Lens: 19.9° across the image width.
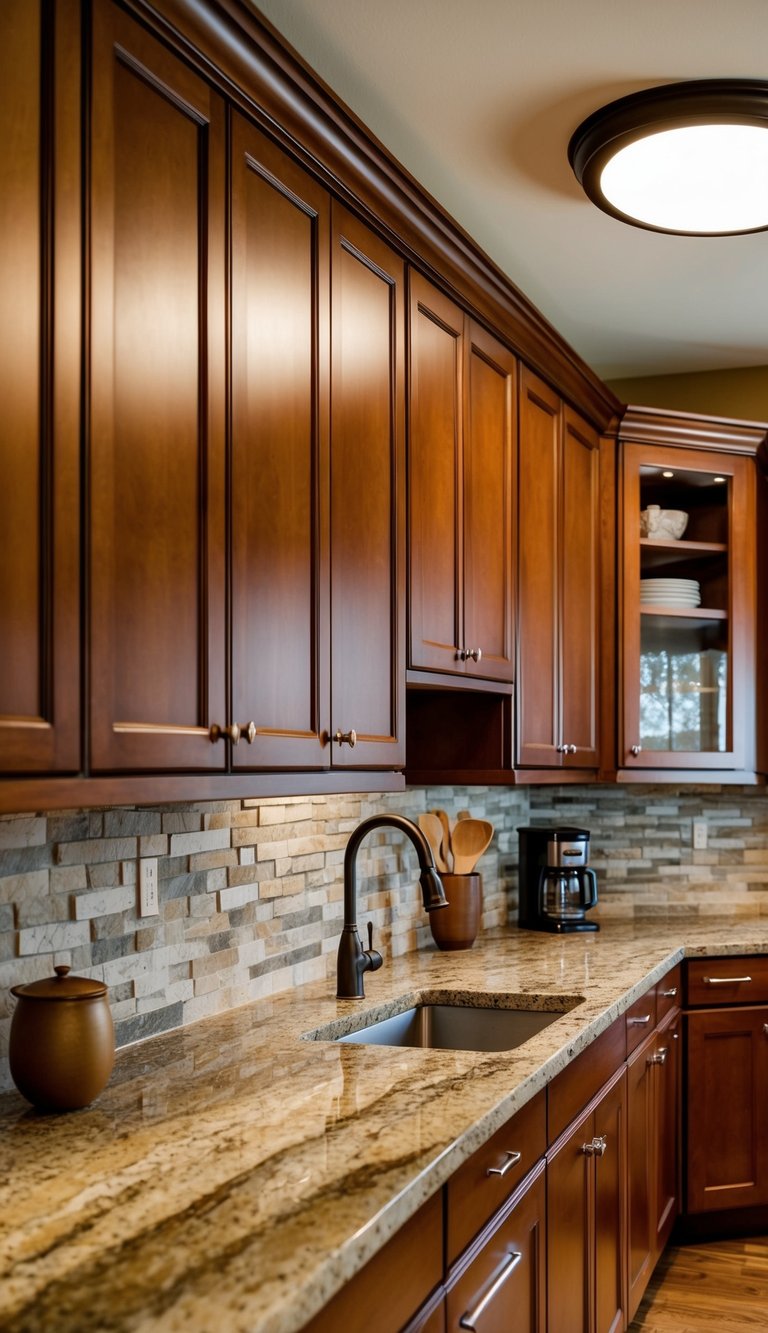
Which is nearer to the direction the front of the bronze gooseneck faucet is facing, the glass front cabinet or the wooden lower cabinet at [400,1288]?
the wooden lower cabinet

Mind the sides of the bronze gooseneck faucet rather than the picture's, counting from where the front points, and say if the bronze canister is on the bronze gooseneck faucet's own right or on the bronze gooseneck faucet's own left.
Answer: on the bronze gooseneck faucet's own right

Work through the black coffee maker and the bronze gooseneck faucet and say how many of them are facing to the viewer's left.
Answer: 0

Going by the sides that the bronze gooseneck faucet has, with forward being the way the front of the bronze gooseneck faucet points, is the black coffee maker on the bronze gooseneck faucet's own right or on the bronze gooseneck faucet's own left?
on the bronze gooseneck faucet's own left

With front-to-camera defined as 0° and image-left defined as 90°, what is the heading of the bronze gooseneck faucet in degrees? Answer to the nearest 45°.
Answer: approximately 315°

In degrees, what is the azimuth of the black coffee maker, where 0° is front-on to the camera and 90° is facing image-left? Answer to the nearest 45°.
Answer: approximately 315°

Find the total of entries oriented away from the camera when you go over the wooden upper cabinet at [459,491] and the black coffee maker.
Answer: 0

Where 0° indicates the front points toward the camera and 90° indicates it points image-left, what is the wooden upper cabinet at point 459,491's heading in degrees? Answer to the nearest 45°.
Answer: approximately 315°

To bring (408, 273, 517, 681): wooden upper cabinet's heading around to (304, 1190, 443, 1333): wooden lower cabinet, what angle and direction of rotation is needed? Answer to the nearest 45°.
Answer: approximately 45° to its right
